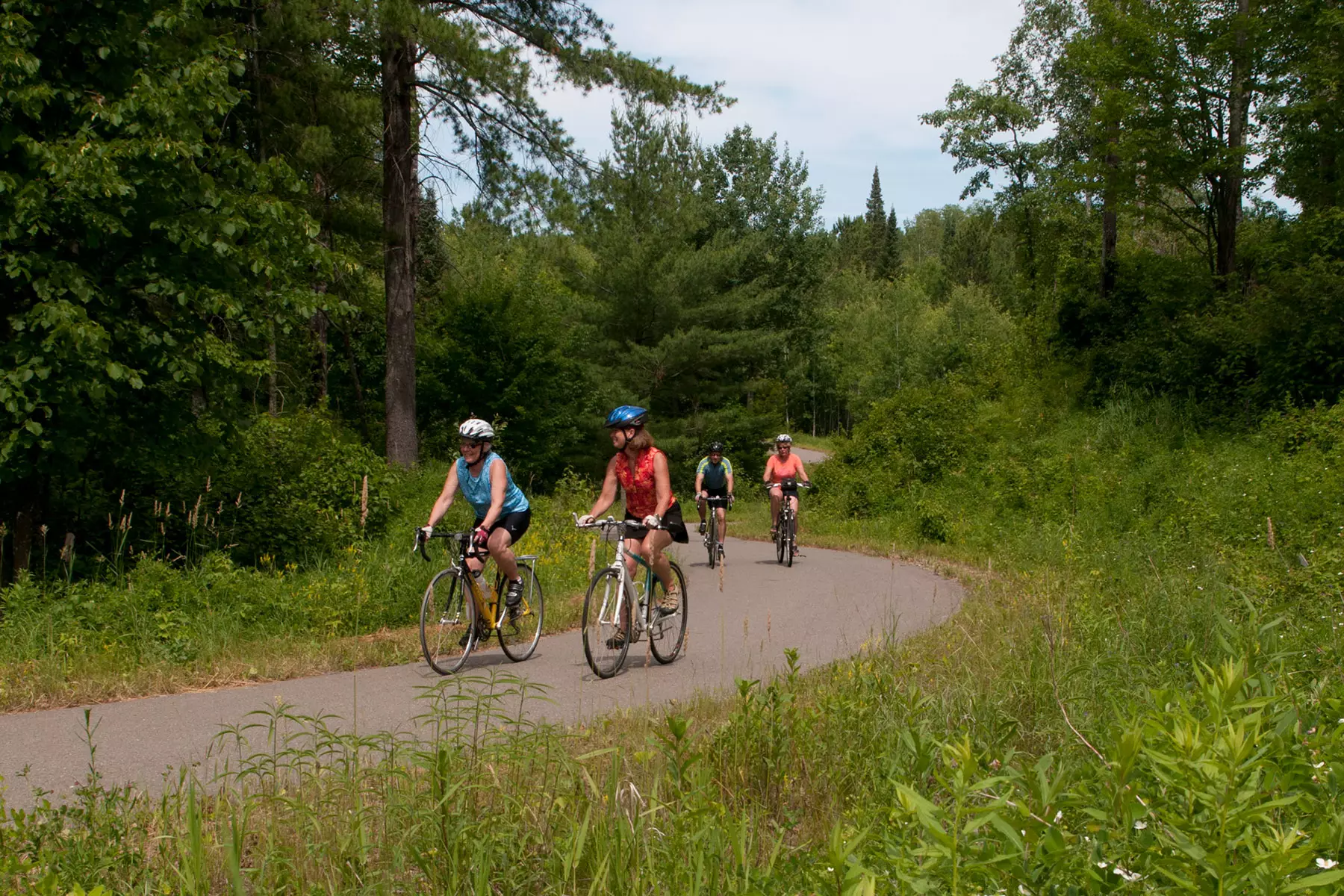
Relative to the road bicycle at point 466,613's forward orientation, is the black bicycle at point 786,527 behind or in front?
behind

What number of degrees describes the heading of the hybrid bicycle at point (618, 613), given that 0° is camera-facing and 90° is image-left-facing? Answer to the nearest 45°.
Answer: approximately 45°

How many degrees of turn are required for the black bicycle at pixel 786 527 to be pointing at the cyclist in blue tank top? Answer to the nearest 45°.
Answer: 0° — it already faces them

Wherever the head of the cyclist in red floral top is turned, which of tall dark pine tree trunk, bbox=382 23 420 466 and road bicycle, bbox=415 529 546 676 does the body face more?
the road bicycle

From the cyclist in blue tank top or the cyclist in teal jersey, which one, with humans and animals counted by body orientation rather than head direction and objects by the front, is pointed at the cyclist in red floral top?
the cyclist in teal jersey

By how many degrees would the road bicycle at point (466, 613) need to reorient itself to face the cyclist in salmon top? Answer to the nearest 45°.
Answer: approximately 180°

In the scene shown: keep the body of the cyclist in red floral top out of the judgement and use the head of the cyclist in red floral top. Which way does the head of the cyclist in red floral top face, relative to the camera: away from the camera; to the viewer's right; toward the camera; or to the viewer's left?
to the viewer's left

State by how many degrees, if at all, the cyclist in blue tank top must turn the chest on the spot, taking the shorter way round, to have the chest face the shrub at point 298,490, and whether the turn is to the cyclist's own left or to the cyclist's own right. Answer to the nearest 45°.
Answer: approximately 90° to the cyclist's own right

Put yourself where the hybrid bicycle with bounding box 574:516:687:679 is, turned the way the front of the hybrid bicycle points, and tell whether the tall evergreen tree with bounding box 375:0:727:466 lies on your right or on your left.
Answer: on your right
